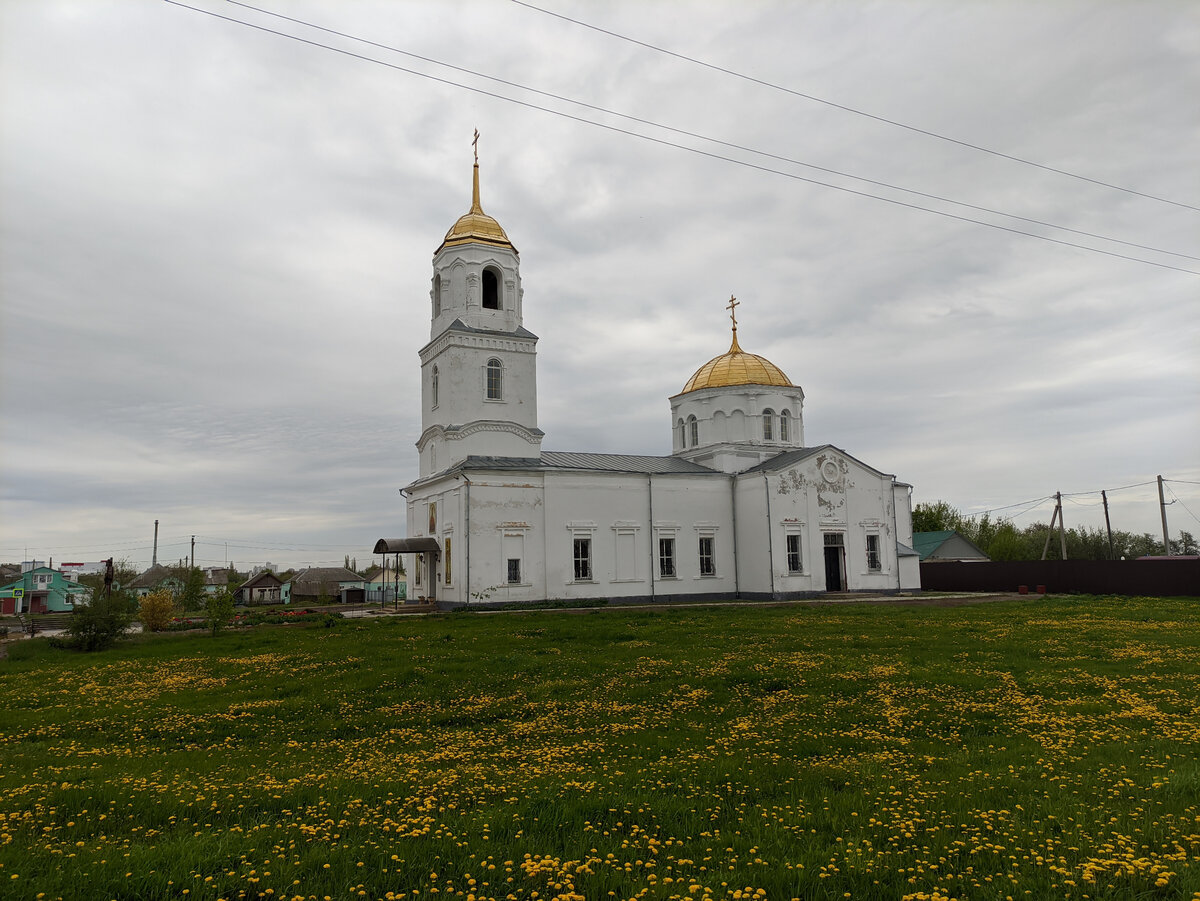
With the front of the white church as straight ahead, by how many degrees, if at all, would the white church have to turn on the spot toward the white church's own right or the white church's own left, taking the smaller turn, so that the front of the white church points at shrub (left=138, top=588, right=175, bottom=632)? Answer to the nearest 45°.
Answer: approximately 45° to the white church's own left

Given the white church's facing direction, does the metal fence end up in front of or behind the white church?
behind

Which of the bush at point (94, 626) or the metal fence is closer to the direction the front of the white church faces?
the bush

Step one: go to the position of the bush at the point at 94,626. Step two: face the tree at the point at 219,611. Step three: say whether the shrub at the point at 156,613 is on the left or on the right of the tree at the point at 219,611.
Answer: left

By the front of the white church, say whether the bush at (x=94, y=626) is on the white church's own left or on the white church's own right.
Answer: on the white church's own left

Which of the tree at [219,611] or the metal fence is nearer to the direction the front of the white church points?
the tree

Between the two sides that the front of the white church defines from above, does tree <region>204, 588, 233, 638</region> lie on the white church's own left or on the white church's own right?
on the white church's own left

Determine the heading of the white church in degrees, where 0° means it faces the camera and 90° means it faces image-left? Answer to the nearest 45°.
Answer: approximately 90°
